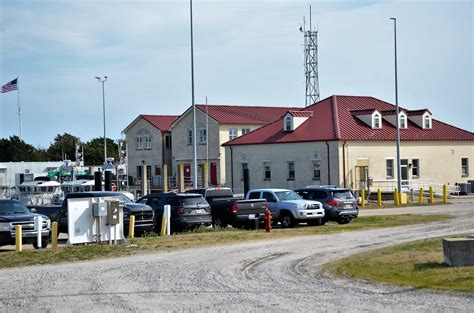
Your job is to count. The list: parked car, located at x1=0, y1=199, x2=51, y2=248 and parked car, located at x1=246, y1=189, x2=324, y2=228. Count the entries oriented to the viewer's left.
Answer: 0

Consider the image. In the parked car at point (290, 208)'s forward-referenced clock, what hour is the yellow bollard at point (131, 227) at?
The yellow bollard is roughly at 3 o'clock from the parked car.

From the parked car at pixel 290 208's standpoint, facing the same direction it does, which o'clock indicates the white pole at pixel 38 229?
The white pole is roughly at 3 o'clock from the parked car.

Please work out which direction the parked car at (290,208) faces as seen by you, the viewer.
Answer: facing the viewer and to the right of the viewer
